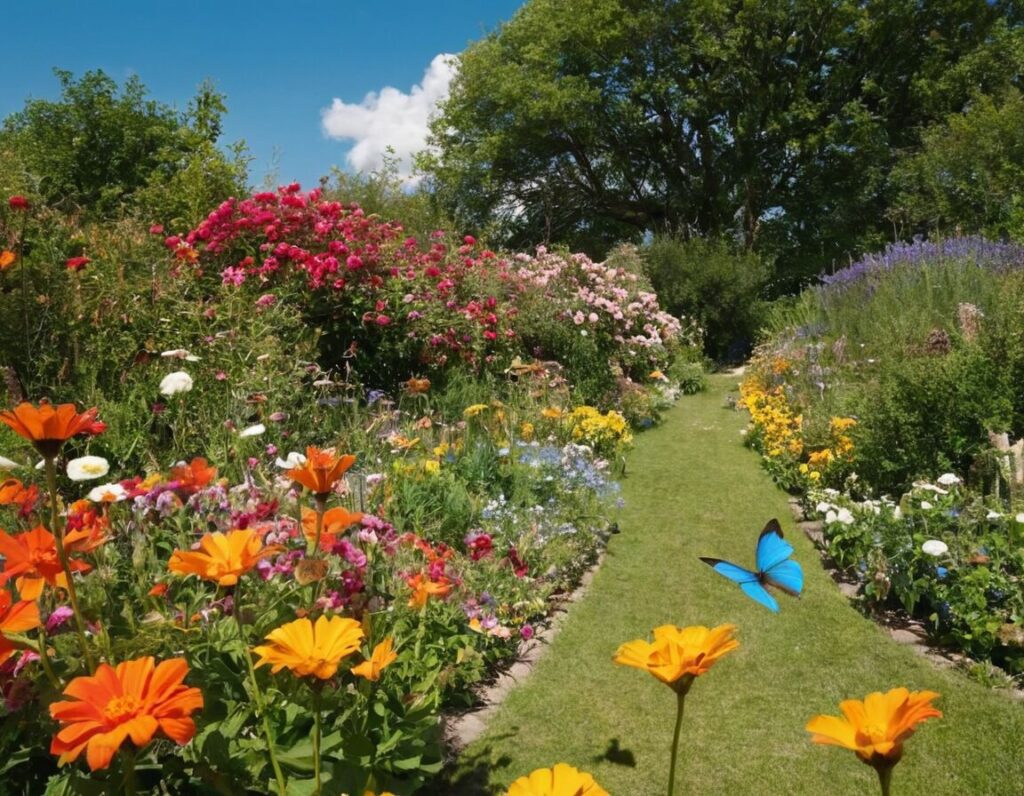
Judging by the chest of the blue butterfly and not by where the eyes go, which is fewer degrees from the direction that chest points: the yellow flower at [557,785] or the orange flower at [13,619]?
the orange flower

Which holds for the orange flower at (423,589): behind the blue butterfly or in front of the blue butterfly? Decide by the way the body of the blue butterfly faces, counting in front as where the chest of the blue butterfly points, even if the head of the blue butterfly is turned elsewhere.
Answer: in front

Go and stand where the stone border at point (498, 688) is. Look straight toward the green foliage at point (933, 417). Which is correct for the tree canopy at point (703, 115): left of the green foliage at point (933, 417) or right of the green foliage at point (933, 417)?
left

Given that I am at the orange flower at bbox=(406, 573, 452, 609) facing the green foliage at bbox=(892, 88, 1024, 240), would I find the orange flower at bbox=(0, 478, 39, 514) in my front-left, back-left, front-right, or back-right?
back-left

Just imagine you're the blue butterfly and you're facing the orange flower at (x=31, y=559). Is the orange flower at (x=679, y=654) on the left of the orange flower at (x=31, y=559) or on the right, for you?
left

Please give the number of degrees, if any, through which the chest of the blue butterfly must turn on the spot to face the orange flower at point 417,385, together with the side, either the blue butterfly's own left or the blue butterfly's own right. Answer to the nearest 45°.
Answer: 0° — it already faces it

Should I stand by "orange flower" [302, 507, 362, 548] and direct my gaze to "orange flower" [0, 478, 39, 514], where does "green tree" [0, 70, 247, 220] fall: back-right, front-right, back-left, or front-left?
front-right

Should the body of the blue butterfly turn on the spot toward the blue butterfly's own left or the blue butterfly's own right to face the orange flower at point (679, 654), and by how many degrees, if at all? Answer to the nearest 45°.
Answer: approximately 135° to the blue butterfly's own left

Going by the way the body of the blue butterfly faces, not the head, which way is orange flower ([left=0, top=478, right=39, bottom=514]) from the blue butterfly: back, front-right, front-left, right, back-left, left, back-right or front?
front-left
